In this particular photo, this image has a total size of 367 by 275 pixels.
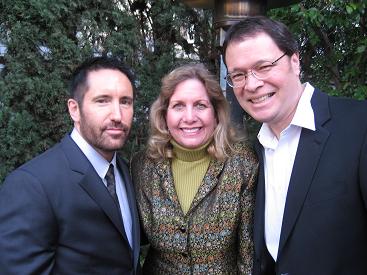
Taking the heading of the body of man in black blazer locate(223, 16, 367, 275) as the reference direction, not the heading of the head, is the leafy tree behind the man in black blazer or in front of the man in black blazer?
behind

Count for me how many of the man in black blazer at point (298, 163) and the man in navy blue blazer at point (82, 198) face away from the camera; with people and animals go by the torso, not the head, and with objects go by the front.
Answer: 0

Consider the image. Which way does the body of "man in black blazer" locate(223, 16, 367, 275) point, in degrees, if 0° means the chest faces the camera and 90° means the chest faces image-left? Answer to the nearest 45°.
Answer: approximately 45°

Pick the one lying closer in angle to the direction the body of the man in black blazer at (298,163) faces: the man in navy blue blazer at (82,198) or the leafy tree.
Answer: the man in navy blue blazer

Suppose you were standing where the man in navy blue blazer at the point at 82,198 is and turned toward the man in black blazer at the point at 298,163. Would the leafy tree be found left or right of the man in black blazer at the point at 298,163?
left

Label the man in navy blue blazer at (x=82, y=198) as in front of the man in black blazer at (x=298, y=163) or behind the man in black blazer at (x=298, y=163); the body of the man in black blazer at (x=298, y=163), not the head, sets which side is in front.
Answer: in front

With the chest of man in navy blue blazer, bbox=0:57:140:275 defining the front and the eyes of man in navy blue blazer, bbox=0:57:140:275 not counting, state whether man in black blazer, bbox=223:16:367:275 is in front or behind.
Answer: in front

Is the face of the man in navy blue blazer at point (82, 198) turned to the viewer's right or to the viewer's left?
to the viewer's right
